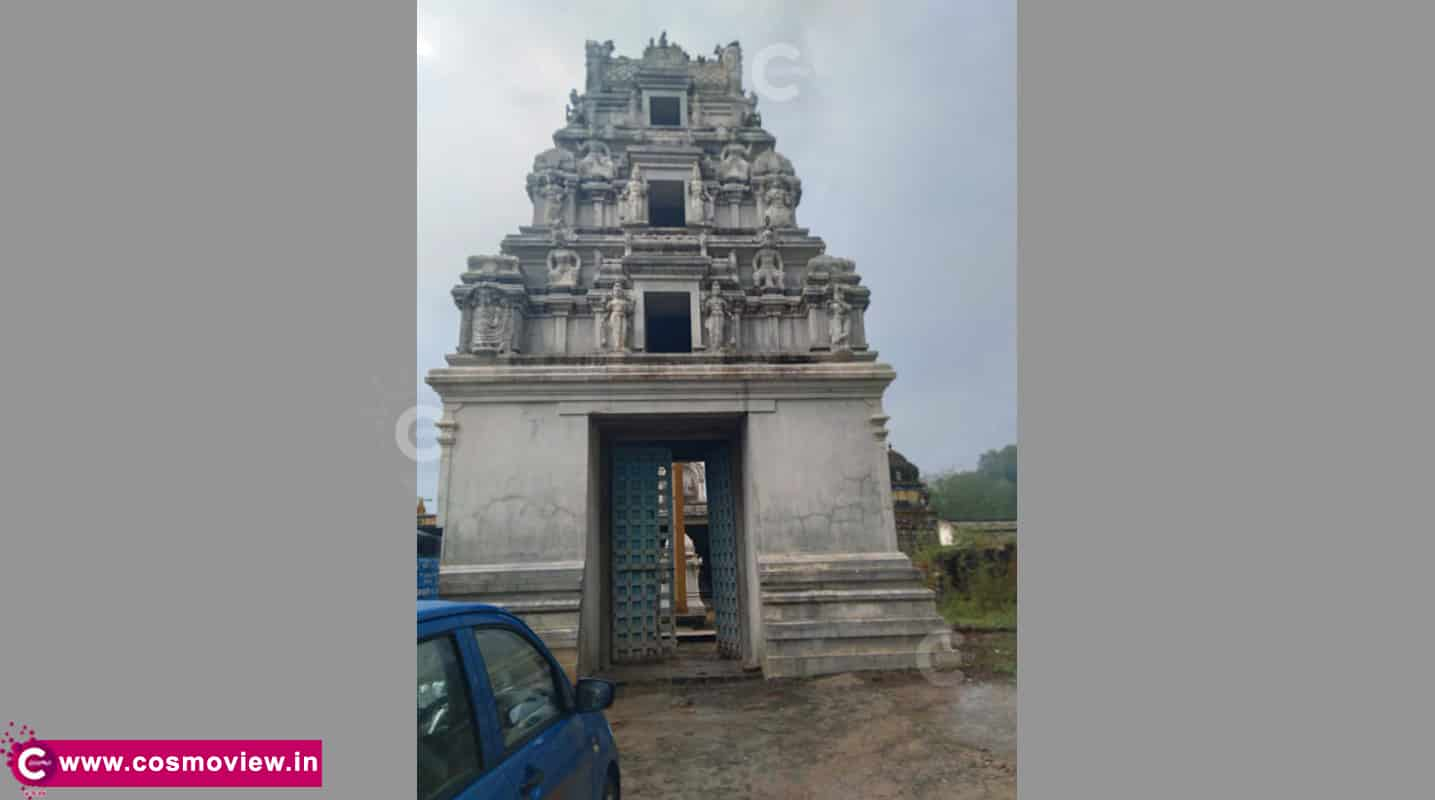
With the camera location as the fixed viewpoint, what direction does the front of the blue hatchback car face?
facing away from the viewer and to the right of the viewer

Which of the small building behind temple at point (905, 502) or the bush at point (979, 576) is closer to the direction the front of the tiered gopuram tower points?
the bush

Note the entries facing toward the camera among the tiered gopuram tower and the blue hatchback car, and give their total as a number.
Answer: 1

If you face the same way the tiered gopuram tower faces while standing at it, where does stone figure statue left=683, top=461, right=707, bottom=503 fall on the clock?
The stone figure statue is roughly at 6 o'clock from the tiered gopuram tower.

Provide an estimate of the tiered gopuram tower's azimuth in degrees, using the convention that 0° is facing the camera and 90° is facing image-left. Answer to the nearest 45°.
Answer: approximately 0°

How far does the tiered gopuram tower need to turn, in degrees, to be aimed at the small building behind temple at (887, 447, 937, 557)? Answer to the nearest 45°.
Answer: approximately 90° to its left
